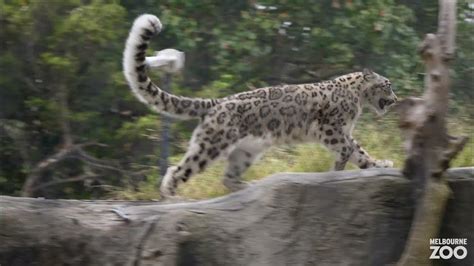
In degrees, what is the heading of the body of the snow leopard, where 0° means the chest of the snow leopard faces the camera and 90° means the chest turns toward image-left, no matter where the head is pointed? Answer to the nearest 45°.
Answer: approximately 270°

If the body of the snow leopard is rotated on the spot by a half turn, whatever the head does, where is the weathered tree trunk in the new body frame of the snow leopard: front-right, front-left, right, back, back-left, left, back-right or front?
back-left
